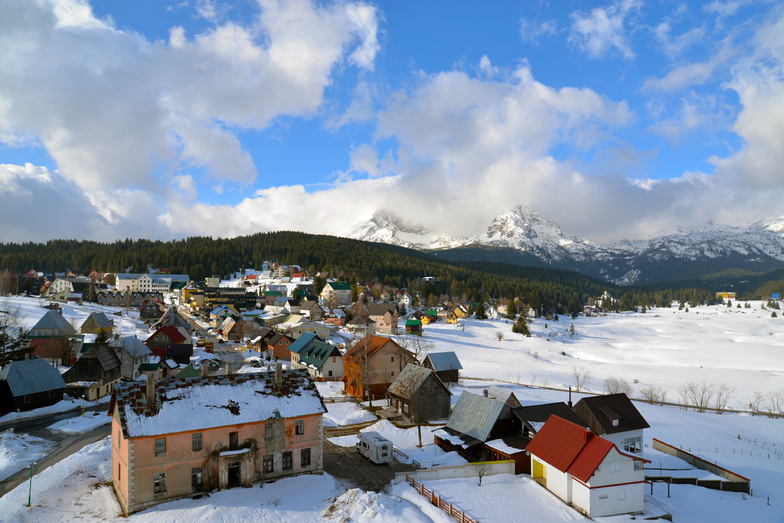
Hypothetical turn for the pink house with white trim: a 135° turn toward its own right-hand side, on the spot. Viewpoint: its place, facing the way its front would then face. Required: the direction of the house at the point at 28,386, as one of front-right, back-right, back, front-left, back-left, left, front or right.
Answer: front

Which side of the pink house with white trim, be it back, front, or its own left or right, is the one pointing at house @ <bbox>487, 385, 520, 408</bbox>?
left

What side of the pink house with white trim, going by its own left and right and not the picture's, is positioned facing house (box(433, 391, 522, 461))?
left

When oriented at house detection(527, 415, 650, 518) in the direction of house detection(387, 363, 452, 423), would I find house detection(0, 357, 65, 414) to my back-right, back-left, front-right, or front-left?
front-left

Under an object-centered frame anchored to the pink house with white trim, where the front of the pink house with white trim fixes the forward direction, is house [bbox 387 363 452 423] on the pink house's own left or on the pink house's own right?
on the pink house's own left

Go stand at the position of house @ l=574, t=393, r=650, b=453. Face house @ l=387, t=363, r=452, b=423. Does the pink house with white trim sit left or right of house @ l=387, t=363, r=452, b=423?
left

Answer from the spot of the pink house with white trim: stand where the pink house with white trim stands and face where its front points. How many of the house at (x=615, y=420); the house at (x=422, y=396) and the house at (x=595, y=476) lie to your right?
0

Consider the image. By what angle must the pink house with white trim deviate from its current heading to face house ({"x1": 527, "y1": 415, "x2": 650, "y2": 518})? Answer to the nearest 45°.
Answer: approximately 90° to its left

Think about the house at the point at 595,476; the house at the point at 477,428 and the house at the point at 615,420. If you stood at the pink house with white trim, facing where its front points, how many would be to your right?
0

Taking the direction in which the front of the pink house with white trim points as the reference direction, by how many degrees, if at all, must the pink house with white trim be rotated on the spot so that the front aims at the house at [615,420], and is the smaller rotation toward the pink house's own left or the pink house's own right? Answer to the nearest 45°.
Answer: approximately 90° to the pink house's own left

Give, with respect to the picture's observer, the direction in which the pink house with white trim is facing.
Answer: facing the viewer

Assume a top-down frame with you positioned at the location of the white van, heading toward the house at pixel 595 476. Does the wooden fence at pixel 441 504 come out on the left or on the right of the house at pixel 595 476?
right

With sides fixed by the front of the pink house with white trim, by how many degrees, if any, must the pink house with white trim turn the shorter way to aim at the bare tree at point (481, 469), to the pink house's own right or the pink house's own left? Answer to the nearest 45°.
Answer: approximately 90° to the pink house's own left

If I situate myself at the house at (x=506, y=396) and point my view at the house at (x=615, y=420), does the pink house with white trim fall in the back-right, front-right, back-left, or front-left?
back-right
